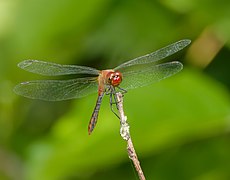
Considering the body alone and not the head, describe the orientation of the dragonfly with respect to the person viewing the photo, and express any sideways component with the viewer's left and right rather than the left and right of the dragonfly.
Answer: facing the viewer and to the right of the viewer
